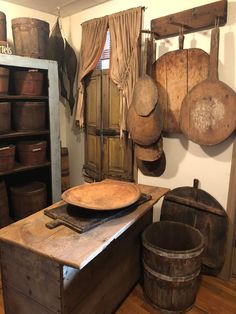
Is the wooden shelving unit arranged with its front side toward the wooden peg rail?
no

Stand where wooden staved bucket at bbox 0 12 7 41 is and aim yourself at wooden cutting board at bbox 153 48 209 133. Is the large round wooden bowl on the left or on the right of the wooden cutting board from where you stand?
right

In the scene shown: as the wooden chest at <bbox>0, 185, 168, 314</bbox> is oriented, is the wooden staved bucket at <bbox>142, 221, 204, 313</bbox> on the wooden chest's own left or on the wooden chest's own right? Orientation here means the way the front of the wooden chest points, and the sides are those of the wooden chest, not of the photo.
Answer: on the wooden chest's own left

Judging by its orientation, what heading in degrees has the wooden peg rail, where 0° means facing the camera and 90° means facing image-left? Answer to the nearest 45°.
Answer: approximately 45°

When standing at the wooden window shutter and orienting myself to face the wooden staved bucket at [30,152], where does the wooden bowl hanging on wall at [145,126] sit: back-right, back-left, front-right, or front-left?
back-left

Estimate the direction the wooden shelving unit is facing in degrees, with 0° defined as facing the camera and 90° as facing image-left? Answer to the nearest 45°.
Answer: approximately 315°

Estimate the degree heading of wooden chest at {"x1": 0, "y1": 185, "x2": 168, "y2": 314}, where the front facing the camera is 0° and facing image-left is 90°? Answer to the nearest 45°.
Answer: approximately 315°

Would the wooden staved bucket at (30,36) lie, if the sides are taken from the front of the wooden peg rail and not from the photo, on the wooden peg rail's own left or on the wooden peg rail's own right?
on the wooden peg rail's own right

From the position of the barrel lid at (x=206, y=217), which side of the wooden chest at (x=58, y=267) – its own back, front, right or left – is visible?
left
